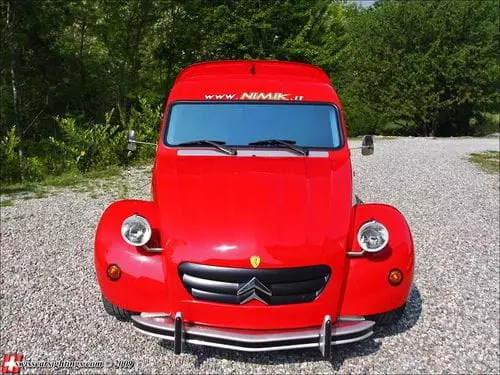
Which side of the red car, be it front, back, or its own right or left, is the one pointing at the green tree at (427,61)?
back

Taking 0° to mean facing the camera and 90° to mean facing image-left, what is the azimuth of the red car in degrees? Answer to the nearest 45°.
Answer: approximately 0°
